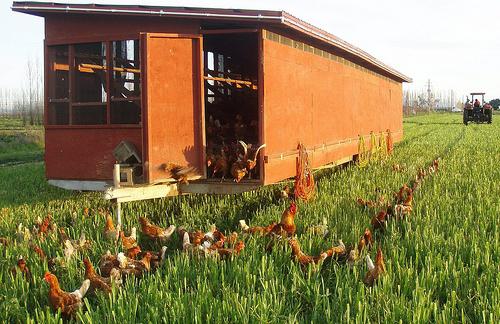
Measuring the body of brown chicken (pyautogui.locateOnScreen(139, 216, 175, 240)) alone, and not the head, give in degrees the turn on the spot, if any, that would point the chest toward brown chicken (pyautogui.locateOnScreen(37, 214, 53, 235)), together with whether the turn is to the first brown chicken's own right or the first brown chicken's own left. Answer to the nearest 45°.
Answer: approximately 45° to the first brown chicken's own right

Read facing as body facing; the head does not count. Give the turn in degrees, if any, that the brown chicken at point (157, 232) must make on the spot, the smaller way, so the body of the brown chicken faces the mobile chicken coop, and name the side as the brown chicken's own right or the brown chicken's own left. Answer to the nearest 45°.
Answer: approximately 90° to the brown chicken's own right

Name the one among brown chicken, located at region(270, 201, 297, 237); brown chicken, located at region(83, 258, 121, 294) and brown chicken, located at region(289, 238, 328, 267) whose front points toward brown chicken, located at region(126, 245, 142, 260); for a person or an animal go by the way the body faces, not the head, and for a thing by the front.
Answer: brown chicken, located at region(289, 238, 328, 267)

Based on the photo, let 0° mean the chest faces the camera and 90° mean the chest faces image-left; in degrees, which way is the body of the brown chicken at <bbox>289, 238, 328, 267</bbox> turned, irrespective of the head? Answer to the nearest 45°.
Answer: approximately 90°

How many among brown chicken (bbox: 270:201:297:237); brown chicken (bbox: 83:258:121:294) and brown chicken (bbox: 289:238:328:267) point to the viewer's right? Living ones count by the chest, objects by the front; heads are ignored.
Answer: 1

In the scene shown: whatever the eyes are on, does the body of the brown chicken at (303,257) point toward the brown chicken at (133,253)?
yes

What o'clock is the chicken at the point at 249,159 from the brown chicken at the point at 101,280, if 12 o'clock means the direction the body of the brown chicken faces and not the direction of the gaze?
The chicken is roughly at 4 o'clock from the brown chicken.

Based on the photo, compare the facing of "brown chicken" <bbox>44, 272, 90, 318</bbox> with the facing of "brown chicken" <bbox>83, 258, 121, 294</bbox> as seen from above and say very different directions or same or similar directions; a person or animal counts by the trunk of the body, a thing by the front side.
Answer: same or similar directions

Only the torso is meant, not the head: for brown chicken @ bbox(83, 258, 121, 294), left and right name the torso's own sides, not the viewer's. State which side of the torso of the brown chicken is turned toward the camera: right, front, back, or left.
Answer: left
